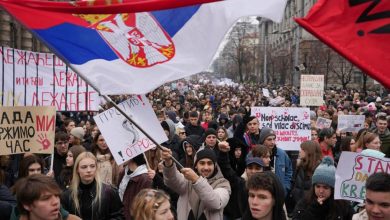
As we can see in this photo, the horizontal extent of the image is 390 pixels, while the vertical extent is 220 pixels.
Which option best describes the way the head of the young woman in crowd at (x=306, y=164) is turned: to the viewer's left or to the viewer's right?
to the viewer's left

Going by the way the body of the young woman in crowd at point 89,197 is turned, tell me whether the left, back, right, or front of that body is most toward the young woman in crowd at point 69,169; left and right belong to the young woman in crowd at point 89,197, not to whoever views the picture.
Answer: back

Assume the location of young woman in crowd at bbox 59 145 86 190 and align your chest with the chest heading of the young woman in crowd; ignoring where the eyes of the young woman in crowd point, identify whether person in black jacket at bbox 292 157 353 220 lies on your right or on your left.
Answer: on your left

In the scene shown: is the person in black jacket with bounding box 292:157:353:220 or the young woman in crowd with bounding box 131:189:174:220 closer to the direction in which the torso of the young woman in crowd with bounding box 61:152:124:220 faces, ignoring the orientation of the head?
the young woman in crowd

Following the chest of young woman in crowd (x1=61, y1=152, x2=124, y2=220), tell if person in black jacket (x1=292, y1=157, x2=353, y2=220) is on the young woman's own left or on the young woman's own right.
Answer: on the young woman's own left
